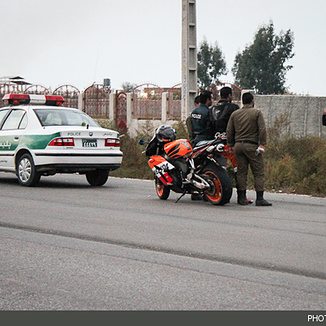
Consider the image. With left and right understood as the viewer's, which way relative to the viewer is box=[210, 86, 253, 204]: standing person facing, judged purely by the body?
facing away from the viewer and to the right of the viewer

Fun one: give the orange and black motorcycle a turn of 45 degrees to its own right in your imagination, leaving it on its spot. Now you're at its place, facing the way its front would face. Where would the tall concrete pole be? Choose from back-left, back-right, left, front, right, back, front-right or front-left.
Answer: front

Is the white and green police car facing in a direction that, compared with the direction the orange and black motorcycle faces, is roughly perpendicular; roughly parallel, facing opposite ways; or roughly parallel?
roughly parallel

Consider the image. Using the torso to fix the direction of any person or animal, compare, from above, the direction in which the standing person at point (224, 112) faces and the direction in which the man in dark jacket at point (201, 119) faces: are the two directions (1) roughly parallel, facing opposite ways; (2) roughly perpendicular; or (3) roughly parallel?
roughly parallel

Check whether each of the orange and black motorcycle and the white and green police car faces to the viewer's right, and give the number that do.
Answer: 0

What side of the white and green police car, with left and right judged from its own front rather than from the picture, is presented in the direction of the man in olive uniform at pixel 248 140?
back

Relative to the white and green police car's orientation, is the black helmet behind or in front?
behind

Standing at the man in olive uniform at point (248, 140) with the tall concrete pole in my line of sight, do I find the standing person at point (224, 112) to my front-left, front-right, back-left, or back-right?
front-left

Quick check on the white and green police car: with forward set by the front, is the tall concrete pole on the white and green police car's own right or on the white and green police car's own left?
on the white and green police car's own right

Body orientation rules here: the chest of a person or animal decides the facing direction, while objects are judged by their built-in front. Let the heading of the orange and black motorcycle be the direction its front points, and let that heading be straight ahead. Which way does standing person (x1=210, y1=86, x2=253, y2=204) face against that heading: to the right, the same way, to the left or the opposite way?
to the right
